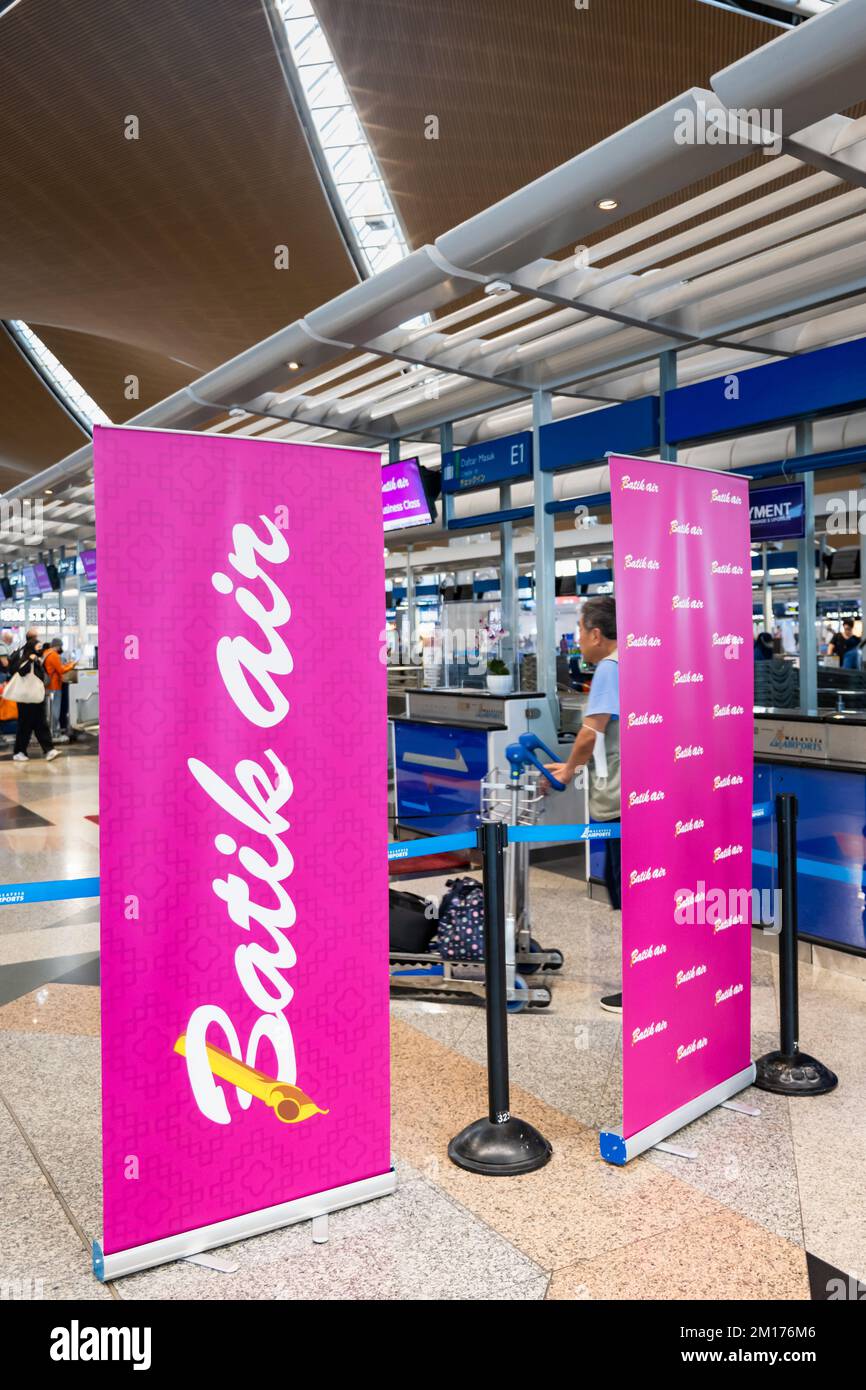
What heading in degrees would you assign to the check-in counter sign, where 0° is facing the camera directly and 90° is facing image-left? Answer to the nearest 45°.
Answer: approximately 45°

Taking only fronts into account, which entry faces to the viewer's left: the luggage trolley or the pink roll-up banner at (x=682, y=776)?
the luggage trolley

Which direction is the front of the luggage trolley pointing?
to the viewer's left

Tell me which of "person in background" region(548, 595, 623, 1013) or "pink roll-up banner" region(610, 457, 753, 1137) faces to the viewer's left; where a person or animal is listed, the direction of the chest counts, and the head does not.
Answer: the person in background

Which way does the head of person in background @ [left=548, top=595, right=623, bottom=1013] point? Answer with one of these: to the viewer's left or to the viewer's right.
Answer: to the viewer's left

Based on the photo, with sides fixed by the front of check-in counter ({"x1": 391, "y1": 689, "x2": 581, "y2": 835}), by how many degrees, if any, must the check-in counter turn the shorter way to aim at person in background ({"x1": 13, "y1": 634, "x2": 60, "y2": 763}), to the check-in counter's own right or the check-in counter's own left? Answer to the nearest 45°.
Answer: approximately 90° to the check-in counter's own right

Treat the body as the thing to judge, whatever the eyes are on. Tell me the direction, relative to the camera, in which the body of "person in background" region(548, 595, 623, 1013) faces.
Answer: to the viewer's left

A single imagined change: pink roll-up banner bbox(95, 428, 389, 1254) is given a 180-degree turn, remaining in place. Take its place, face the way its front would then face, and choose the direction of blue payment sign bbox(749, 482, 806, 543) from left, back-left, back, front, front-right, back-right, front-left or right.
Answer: right

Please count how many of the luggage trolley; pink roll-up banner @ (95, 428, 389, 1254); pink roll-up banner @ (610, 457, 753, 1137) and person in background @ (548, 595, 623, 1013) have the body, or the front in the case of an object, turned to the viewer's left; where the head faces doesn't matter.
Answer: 2

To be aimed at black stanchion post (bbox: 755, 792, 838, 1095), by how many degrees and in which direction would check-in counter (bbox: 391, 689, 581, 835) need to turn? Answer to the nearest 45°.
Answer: approximately 45° to its left

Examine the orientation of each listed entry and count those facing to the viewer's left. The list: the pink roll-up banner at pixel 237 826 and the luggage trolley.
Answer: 1

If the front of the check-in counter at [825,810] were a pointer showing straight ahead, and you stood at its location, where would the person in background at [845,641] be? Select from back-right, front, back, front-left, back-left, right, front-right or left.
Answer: back-right

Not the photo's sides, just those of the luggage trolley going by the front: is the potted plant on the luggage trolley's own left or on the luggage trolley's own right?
on the luggage trolley's own right
